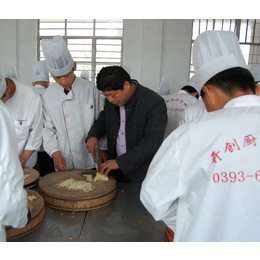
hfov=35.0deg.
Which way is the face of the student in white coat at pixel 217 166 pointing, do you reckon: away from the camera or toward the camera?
away from the camera

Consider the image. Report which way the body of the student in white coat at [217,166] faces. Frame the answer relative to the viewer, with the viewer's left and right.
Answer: facing away from the viewer

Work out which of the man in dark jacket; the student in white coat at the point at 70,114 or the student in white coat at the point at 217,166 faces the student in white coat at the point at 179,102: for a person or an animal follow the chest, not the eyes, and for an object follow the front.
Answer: the student in white coat at the point at 217,166

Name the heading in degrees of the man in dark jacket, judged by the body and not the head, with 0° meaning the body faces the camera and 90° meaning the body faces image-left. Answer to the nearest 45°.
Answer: approximately 45°

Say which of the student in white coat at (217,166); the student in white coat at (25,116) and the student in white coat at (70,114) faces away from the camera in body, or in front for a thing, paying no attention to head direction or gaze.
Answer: the student in white coat at (217,166)

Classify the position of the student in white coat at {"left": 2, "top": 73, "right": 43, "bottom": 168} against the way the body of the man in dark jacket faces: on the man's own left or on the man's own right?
on the man's own right

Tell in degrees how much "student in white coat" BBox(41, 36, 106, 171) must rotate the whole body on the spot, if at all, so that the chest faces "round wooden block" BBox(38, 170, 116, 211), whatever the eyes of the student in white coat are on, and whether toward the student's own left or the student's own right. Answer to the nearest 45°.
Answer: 0° — they already face it

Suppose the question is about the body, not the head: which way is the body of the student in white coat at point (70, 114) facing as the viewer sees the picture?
toward the camera

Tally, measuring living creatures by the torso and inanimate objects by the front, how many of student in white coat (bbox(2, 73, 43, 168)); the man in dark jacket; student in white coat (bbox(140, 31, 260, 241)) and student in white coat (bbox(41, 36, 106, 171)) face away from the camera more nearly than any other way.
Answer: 1

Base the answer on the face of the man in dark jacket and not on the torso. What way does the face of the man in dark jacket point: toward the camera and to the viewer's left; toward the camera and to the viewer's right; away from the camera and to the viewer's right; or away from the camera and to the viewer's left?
toward the camera and to the viewer's left

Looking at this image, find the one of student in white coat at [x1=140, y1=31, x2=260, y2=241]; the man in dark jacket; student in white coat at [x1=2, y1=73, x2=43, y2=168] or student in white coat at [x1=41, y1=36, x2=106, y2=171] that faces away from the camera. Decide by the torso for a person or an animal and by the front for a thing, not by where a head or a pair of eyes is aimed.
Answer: student in white coat at [x1=140, y1=31, x2=260, y2=241]
